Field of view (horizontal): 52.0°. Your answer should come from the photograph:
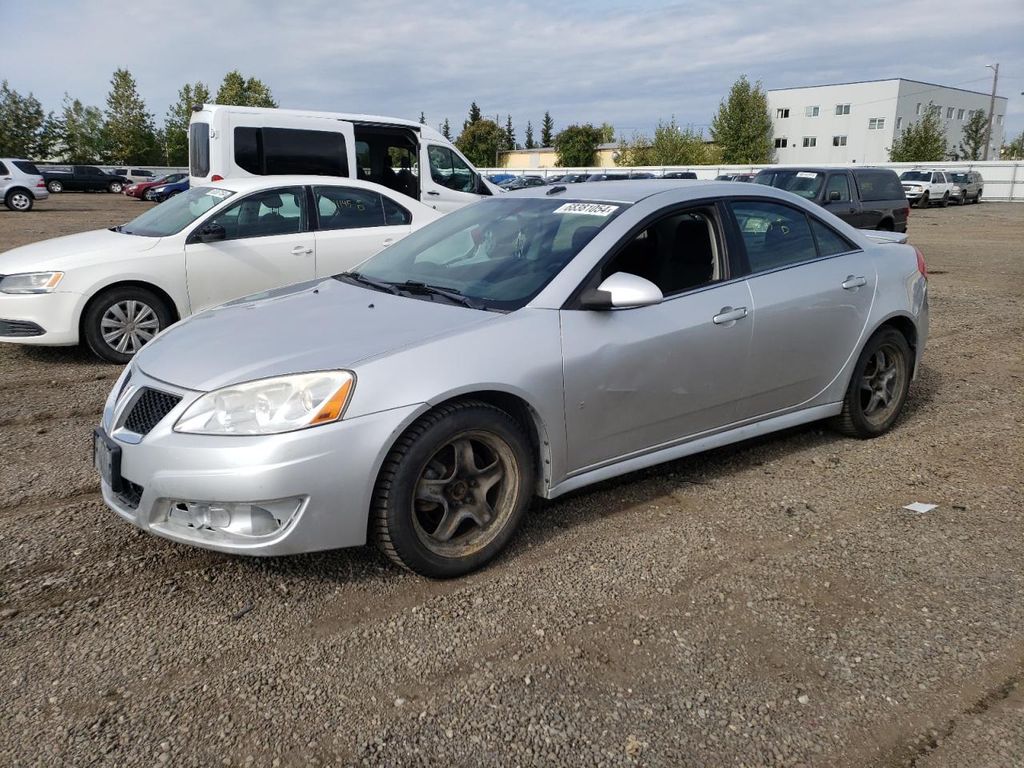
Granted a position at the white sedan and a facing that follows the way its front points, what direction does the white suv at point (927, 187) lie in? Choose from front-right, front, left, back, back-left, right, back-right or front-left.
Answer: back

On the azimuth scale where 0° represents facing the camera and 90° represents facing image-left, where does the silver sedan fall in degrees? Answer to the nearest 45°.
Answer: approximately 45°

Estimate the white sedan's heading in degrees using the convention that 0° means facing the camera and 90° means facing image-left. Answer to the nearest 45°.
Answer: approximately 45°

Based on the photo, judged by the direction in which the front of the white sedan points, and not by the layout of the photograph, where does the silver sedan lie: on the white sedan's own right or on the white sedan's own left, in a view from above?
on the white sedan's own left

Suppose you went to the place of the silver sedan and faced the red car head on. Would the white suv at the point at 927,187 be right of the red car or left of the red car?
right
